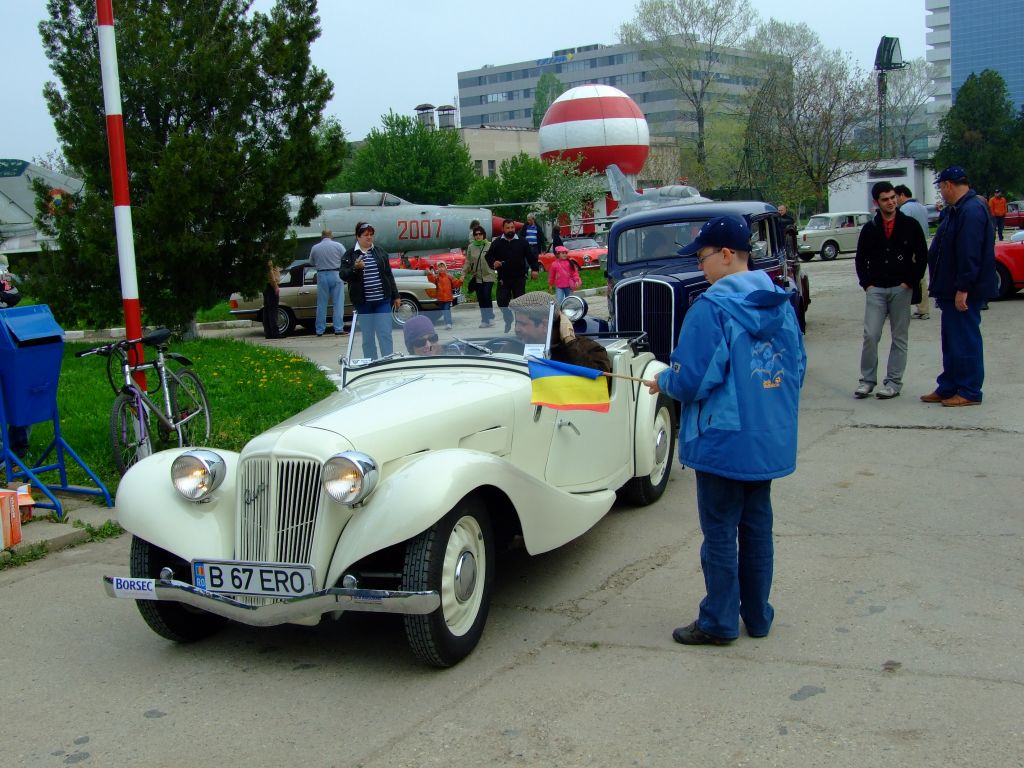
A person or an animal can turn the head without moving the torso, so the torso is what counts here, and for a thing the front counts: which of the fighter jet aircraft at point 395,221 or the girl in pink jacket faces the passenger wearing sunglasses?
the girl in pink jacket

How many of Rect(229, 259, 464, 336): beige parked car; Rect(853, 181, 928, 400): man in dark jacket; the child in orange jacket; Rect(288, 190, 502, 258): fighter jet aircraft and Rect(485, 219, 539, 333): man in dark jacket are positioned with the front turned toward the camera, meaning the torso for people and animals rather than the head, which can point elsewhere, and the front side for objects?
3

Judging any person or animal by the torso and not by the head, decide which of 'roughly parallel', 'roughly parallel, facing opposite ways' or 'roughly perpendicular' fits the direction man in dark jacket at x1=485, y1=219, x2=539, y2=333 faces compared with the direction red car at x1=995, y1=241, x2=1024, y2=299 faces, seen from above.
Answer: roughly perpendicular

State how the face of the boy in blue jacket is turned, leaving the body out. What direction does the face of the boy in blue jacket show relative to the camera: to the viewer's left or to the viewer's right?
to the viewer's left

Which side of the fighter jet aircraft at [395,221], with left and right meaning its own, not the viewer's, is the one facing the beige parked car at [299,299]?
right

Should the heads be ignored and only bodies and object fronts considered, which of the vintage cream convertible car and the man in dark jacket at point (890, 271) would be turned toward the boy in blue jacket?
the man in dark jacket

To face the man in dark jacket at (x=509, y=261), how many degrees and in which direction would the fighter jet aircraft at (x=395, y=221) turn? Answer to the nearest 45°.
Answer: approximately 90° to its right

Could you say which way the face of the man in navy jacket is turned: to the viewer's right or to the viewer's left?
to the viewer's left

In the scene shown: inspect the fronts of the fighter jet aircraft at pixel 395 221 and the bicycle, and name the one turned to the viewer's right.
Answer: the fighter jet aircraft

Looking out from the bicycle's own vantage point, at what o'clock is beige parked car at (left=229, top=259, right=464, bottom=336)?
The beige parked car is roughly at 5 o'clock from the bicycle.

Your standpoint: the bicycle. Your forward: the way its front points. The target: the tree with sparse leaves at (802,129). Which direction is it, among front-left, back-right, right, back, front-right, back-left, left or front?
back
